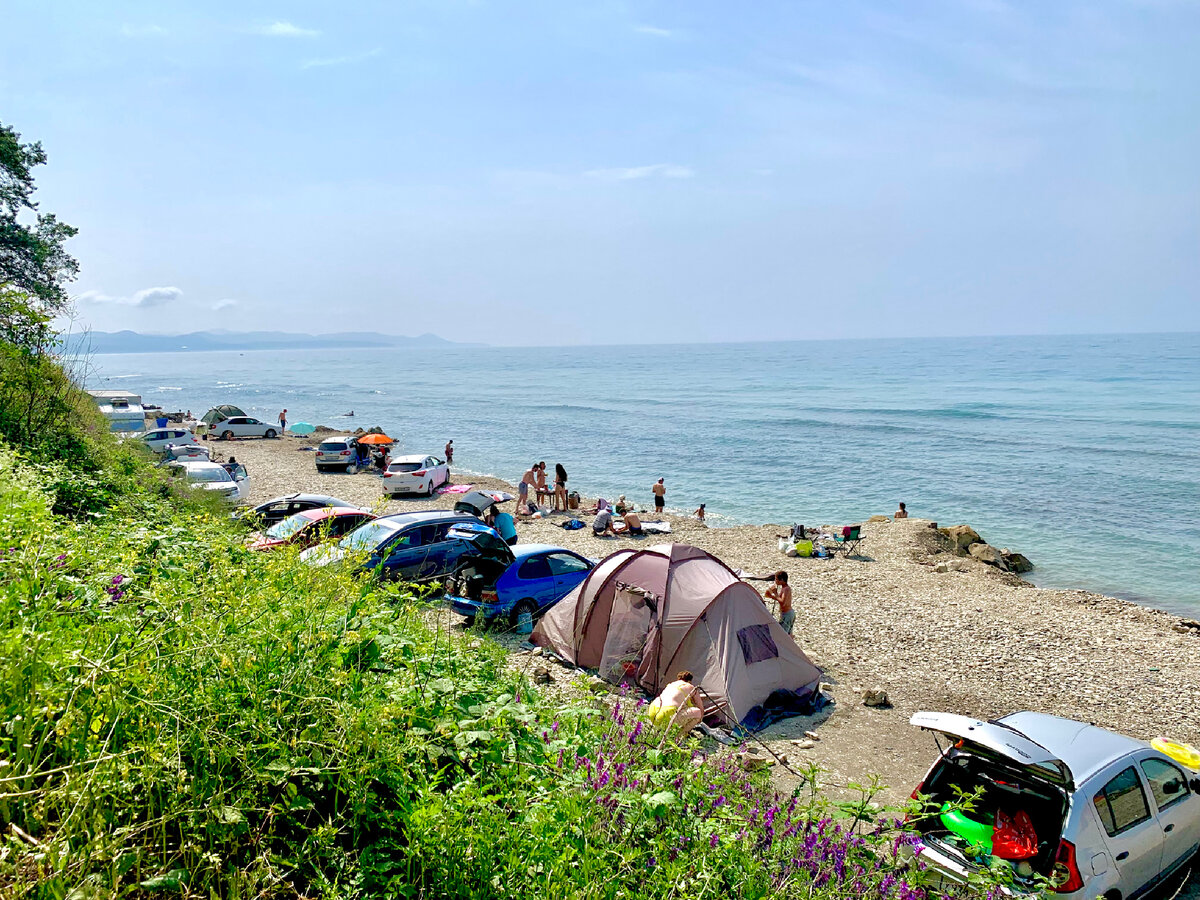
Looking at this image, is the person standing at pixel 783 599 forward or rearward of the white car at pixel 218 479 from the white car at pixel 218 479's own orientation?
forward

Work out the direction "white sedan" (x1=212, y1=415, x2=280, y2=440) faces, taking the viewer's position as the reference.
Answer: facing to the right of the viewer

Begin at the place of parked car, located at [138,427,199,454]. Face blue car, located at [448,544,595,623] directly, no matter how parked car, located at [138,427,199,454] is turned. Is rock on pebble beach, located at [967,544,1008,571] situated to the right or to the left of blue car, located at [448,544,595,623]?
left

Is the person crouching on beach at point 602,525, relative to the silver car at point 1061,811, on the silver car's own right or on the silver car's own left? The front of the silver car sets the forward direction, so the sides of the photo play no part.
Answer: on the silver car's own left

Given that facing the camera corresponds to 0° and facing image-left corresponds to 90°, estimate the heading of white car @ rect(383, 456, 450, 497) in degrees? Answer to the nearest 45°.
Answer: approximately 225°

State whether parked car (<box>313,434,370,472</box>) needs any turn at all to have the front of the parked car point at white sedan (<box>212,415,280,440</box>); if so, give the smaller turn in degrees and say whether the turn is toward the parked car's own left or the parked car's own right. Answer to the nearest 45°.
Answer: approximately 45° to the parked car's own left

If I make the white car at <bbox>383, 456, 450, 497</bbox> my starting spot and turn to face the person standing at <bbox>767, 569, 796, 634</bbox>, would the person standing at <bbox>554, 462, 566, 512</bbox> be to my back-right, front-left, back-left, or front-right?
front-left

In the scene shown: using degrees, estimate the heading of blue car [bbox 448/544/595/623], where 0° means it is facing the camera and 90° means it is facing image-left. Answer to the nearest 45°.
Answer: approximately 225°

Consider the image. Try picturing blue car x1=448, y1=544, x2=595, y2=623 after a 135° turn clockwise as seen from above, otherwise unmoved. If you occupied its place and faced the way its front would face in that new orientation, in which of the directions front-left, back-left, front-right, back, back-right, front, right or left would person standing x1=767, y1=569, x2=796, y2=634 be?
left

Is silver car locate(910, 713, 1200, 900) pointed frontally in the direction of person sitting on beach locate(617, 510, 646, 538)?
no

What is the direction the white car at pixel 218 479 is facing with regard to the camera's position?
facing the viewer and to the right of the viewer

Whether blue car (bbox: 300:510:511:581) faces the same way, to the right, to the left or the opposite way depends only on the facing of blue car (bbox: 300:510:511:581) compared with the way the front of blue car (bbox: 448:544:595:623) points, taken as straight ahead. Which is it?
the opposite way
